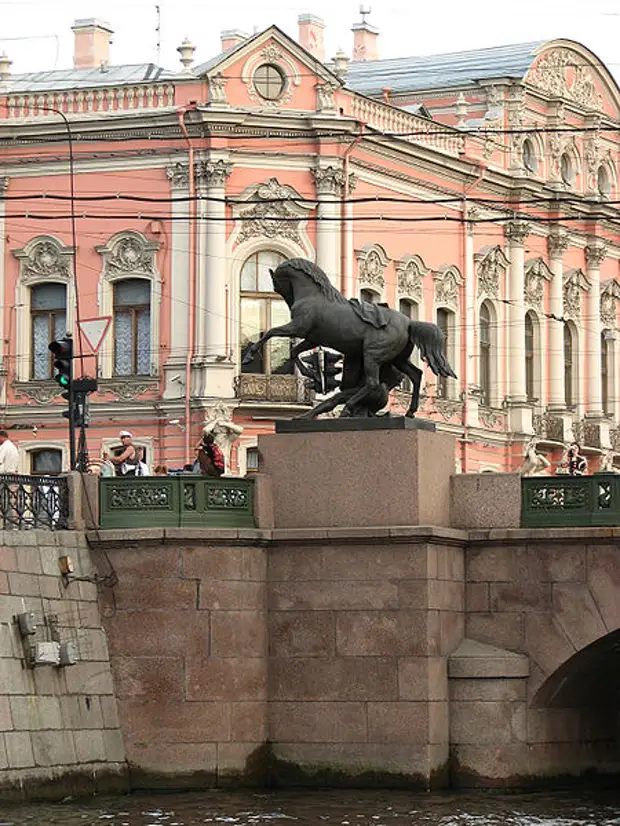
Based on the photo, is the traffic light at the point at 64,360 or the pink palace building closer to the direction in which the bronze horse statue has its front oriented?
the traffic light

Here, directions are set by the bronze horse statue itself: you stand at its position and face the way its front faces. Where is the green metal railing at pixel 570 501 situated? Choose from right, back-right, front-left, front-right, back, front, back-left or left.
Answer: back

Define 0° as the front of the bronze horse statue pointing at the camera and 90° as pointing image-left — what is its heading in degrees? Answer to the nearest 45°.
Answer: approximately 90°

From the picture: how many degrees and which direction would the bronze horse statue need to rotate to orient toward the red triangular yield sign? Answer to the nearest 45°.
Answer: approximately 45° to its right

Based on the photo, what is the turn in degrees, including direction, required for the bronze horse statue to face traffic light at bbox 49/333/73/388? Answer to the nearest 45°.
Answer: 0° — it already faces it

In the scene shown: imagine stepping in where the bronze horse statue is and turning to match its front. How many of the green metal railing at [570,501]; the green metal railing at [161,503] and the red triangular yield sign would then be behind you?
1

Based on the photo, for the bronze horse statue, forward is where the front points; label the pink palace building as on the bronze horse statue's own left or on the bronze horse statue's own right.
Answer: on the bronze horse statue's own right

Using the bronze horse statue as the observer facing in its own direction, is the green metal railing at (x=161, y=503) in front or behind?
in front
